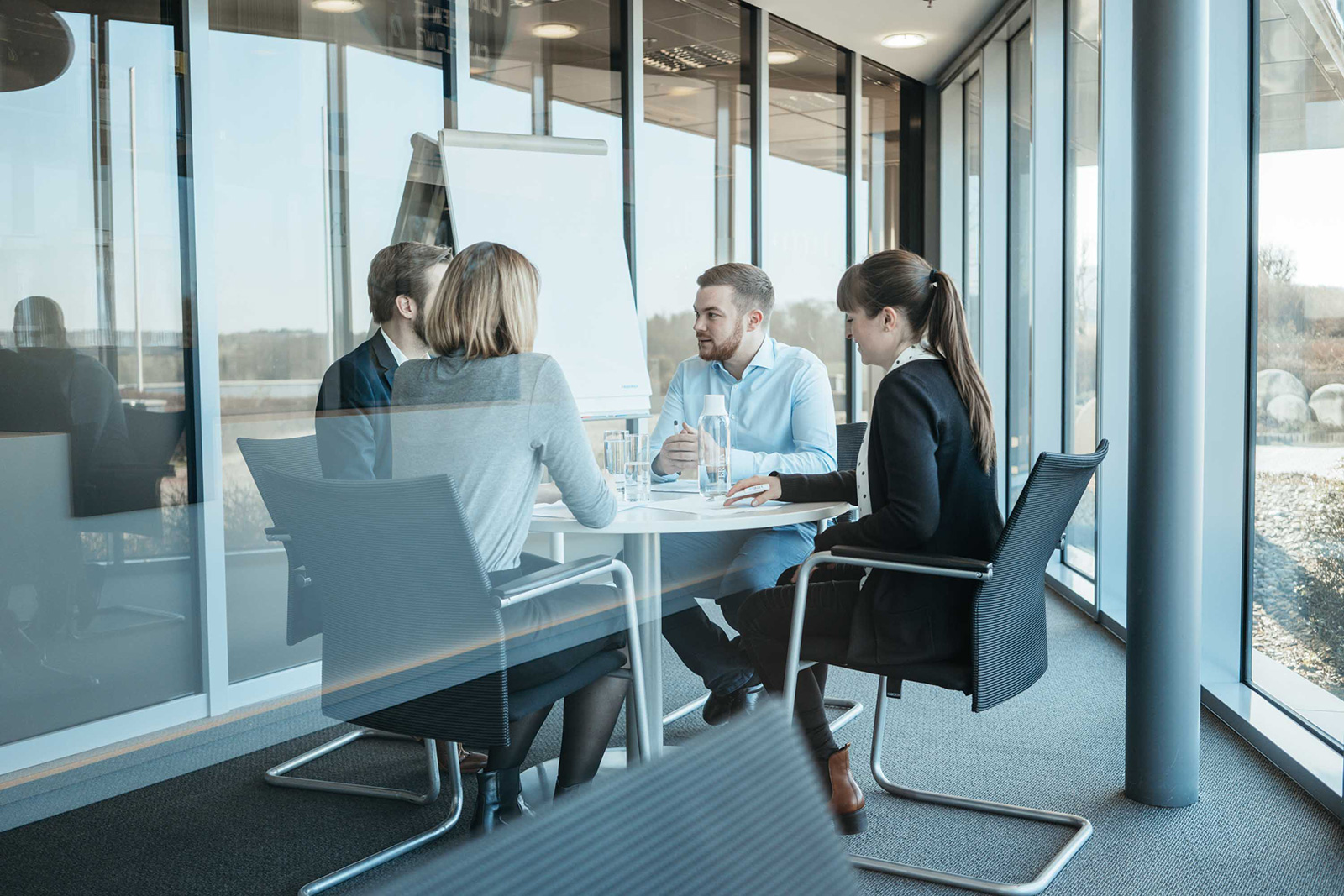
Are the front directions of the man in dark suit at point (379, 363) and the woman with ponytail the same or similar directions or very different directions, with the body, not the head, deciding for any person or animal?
very different directions

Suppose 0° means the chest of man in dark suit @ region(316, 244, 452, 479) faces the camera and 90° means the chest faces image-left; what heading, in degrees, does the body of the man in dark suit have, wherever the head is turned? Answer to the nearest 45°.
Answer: approximately 270°

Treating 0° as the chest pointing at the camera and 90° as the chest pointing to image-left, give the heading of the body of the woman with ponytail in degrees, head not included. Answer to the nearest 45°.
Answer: approximately 90°

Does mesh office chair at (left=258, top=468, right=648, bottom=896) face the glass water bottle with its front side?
yes

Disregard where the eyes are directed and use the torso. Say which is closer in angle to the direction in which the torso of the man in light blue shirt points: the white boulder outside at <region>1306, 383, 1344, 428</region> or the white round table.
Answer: the white round table
